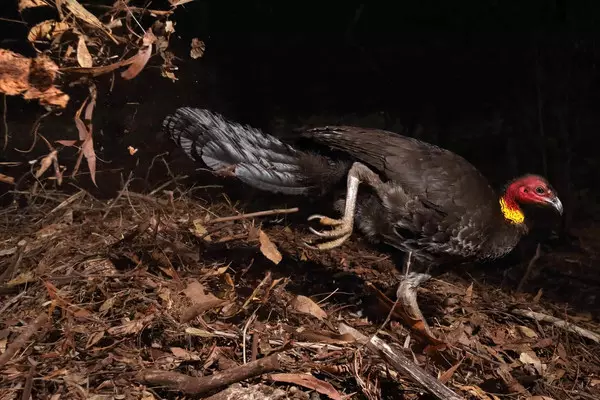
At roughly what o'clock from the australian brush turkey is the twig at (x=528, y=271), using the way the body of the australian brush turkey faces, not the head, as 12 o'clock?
The twig is roughly at 11 o'clock from the australian brush turkey.

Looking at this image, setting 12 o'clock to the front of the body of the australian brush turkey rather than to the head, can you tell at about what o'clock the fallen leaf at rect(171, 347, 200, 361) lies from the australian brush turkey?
The fallen leaf is roughly at 4 o'clock from the australian brush turkey.

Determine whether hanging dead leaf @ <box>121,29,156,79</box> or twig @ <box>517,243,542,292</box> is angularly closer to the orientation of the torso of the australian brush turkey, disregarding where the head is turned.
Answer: the twig

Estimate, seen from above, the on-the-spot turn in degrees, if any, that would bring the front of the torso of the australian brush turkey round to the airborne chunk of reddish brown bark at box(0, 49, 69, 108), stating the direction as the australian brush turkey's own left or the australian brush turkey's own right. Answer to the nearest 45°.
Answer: approximately 135° to the australian brush turkey's own right

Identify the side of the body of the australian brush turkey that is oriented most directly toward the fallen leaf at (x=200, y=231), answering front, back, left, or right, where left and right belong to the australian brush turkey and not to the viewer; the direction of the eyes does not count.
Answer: back

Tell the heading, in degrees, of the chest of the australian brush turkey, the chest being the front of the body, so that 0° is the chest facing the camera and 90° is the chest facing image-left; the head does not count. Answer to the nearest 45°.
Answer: approximately 270°

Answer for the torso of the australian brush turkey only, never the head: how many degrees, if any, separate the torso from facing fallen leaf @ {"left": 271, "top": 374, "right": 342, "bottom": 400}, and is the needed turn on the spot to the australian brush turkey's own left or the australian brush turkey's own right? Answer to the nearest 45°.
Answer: approximately 90° to the australian brush turkey's own right

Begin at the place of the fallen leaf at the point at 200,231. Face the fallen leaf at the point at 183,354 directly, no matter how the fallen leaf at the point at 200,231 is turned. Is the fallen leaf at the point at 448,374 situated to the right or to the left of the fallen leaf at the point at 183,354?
left

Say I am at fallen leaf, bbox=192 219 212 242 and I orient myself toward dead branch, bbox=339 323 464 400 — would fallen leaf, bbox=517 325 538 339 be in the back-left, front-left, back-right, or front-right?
front-left

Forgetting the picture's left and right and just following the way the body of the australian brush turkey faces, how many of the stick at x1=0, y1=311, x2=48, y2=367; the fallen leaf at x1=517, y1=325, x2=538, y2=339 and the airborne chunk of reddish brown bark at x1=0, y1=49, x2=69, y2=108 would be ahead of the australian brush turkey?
1

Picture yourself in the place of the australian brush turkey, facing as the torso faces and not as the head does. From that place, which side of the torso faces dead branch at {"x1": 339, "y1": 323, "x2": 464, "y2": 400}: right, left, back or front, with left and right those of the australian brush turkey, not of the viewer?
right

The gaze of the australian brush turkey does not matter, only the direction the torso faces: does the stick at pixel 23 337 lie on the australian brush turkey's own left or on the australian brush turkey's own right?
on the australian brush turkey's own right

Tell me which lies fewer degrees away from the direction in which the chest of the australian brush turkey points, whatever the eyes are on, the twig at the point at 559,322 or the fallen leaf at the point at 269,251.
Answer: the twig

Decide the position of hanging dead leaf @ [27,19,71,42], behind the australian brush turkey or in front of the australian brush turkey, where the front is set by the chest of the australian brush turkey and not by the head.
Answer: behind

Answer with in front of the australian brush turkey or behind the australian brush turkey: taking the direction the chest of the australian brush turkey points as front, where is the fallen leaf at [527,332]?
in front

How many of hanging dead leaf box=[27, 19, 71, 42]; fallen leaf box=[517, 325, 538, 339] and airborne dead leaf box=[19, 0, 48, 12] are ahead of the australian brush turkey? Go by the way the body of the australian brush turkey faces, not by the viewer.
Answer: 1
